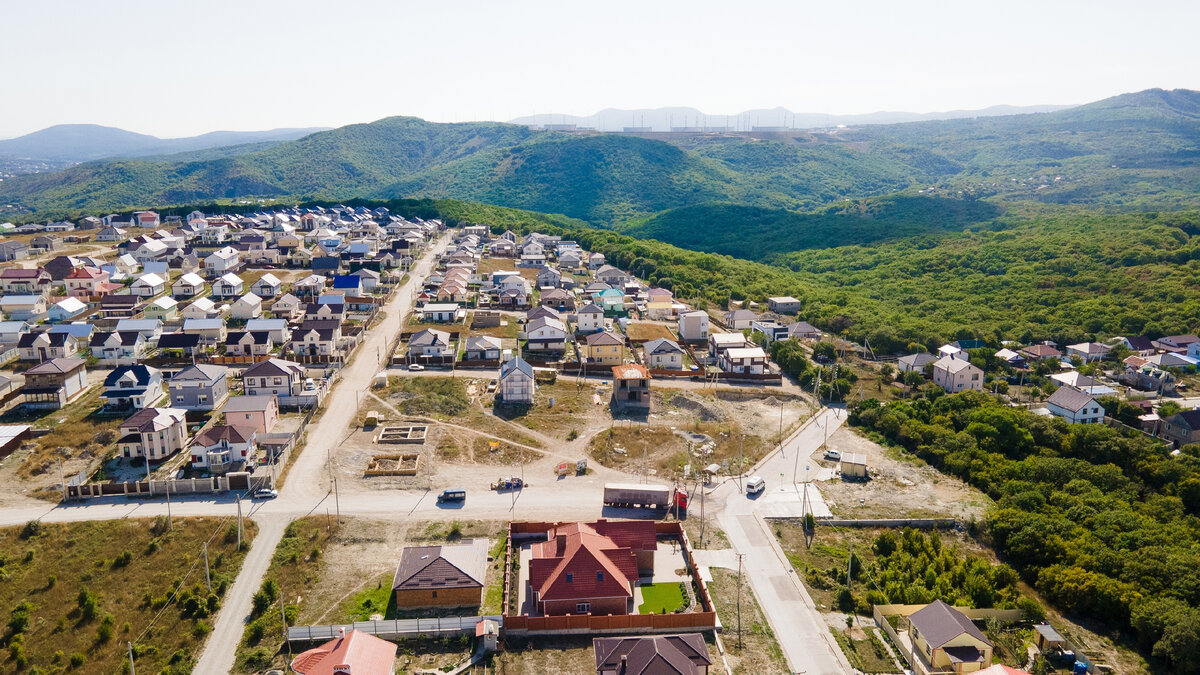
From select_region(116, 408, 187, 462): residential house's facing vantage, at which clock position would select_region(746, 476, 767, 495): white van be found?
The white van is roughly at 10 o'clock from the residential house.

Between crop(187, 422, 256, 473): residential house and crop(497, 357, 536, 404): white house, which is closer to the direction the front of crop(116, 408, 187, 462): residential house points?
the residential house

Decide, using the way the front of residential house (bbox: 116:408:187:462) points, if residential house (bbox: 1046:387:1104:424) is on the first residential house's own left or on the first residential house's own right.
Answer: on the first residential house's own left

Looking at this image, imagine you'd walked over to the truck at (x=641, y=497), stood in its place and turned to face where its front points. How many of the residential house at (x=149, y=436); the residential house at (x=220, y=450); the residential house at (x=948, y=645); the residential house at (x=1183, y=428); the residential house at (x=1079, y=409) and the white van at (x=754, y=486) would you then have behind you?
2

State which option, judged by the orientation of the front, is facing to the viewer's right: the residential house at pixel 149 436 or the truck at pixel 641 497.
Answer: the truck

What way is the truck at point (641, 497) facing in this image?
to the viewer's right

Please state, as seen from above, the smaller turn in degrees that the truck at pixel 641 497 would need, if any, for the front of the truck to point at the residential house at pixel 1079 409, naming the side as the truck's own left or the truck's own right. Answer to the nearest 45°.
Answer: approximately 45° to the truck's own left

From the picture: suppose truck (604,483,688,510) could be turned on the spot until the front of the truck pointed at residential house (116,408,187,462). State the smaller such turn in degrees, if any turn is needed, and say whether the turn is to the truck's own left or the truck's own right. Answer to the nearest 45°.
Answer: approximately 180°

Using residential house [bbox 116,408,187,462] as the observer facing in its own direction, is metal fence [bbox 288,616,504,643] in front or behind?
in front

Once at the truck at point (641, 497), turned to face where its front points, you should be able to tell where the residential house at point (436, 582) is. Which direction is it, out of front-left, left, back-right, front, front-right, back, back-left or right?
back-right

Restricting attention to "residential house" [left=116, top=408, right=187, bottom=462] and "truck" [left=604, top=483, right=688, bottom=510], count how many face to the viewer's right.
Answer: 1

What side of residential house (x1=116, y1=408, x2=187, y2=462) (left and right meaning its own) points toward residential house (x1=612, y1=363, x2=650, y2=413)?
left

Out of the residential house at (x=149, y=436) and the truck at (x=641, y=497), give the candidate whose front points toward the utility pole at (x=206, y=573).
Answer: the residential house

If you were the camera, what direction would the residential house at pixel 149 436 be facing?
facing the viewer
